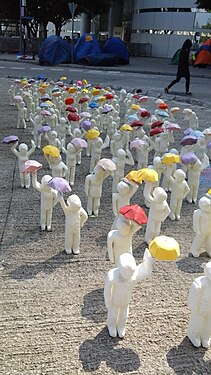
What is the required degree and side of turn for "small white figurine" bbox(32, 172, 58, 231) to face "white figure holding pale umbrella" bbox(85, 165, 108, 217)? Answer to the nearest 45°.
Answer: approximately 135° to its left

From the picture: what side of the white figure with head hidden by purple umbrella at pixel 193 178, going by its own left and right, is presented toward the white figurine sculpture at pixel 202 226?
front

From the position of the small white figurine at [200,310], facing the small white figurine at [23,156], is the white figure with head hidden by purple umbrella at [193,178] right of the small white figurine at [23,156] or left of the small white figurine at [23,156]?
right

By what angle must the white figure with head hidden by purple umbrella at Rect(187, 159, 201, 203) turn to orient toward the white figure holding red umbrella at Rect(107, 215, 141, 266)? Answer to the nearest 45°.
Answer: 0° — it already faces it

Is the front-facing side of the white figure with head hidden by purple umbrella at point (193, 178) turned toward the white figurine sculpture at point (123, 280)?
yes

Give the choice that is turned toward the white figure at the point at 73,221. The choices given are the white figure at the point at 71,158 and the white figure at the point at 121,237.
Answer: the white figure at the point at 71,158

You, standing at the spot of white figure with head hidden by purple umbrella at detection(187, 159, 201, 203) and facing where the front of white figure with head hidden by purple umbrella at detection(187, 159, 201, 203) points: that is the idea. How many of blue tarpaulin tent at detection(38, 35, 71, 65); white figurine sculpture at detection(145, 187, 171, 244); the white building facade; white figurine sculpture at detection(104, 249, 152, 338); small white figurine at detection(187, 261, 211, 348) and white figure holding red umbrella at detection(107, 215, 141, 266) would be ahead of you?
4

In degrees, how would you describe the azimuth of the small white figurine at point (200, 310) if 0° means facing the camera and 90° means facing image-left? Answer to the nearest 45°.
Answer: approximately 0°

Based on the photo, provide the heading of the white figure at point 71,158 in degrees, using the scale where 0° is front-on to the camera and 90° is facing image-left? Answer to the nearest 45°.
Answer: approximately 0°
